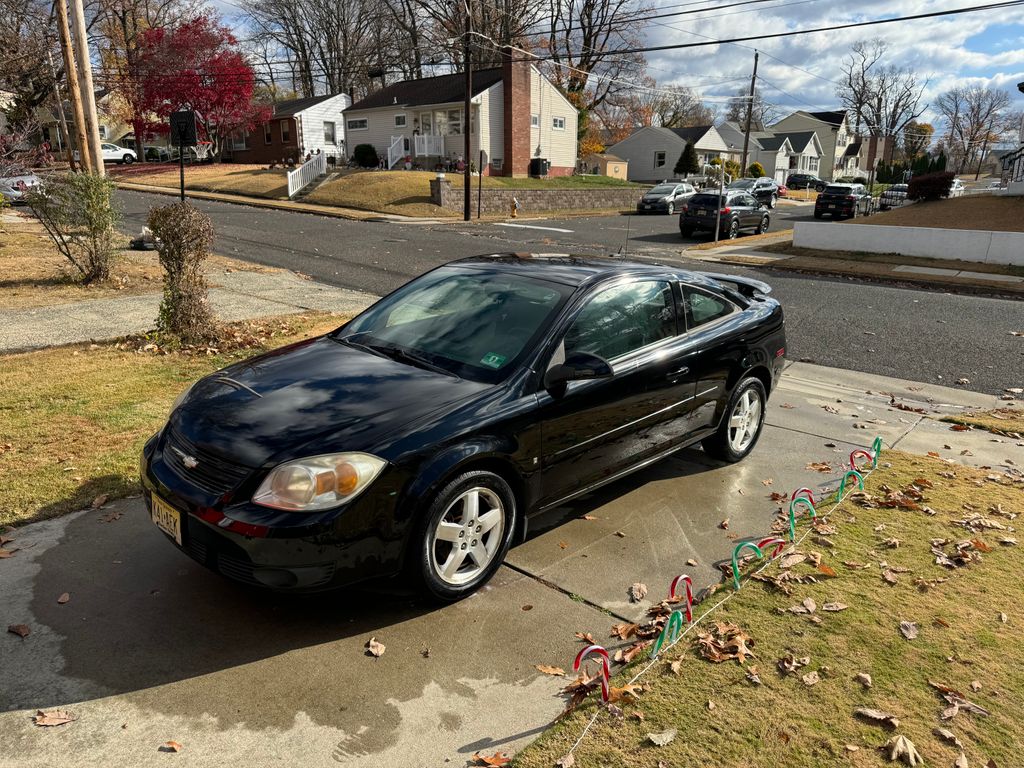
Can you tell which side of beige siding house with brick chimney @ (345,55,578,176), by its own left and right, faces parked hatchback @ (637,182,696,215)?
left

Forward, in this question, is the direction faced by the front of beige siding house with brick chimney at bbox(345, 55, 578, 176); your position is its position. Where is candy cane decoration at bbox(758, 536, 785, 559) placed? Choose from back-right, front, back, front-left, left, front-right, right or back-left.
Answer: front-left

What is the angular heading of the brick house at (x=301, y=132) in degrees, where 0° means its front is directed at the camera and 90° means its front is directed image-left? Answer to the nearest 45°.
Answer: approximately 45°

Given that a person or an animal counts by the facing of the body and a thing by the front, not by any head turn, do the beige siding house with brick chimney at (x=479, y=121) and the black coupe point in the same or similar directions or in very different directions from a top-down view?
same or similar directions

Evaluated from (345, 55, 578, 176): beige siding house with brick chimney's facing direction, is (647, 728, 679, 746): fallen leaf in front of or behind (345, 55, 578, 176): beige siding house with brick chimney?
in front

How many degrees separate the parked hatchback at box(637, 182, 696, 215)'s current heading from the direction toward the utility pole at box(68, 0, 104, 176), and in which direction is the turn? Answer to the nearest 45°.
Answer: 0° — it already faces it

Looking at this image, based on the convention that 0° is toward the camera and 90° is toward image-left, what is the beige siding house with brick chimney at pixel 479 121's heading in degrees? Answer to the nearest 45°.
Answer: approximately 45°

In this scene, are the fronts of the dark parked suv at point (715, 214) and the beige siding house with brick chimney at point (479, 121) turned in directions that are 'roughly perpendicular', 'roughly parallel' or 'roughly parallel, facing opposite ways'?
roughly parallel, facing opposite ways

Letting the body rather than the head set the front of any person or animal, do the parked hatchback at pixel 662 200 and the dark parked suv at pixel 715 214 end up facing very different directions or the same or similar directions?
very different directions

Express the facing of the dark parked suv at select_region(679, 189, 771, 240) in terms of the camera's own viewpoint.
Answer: facing away from the viewer and to the right of the viewer

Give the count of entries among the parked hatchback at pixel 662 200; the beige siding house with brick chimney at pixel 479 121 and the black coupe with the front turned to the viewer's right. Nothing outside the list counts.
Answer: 0

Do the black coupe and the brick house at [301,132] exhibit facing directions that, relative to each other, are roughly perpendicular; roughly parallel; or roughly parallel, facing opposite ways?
roughly parallel

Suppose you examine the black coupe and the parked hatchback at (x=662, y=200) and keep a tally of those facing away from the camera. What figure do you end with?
0

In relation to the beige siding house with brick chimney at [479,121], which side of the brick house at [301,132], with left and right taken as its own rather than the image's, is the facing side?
left

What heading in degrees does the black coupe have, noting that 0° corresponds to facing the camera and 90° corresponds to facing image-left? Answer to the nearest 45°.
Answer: approximately 45°

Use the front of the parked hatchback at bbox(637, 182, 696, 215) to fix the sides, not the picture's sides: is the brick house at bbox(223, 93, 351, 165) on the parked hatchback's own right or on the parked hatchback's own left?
on the parked hatchback's own right

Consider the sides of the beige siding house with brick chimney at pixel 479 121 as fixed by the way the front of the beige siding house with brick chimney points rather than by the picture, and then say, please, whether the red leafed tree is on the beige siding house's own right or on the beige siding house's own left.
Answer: on the beige siding house's own right
